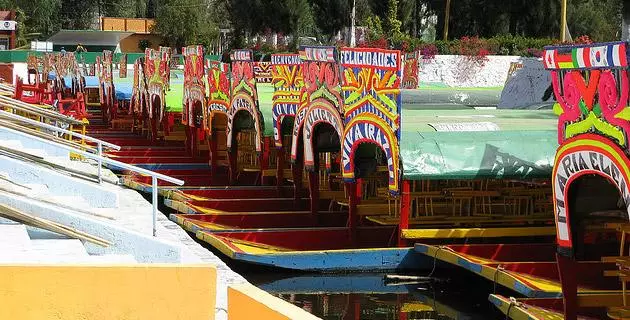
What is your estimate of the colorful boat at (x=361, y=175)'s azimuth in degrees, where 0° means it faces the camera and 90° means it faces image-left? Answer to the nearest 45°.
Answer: approximately 45°
